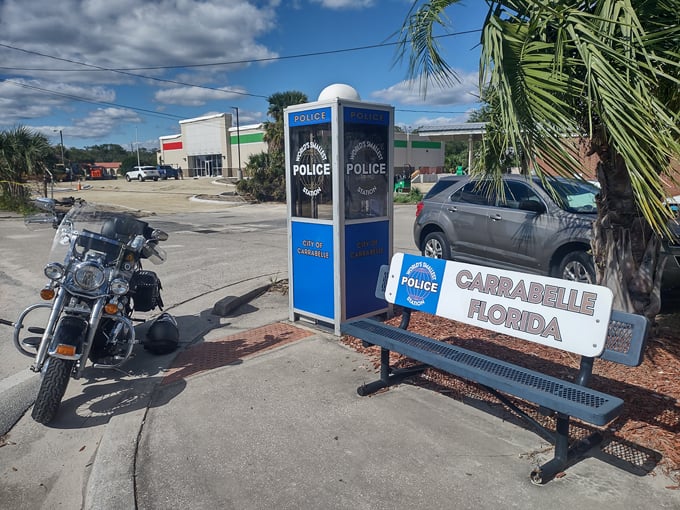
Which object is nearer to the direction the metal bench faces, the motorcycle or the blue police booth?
the motorcycle

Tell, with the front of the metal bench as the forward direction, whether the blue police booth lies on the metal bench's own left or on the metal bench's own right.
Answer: on the metal bench's own right

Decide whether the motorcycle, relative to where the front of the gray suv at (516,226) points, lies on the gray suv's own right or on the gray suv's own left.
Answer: on the gray suv's own right

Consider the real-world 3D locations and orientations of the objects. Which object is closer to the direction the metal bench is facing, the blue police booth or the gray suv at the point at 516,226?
the blue police booth

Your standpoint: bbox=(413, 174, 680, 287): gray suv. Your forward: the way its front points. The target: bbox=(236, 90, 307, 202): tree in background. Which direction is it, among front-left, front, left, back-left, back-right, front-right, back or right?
back

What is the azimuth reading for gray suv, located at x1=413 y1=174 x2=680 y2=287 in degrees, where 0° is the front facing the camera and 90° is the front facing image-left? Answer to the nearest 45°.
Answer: approximately 315°

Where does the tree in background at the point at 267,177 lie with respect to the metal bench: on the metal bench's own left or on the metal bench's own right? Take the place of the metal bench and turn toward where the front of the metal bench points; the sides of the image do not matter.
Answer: on the metal bench's own right

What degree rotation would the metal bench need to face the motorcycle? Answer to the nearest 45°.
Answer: approximately 45° to its right

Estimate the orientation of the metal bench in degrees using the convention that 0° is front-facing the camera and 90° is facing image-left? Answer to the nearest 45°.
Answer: approximately 45°

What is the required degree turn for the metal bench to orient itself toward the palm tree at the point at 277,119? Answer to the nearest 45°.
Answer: approximately 90° to its right

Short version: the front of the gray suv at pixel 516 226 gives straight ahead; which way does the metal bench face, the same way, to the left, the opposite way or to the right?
to the right

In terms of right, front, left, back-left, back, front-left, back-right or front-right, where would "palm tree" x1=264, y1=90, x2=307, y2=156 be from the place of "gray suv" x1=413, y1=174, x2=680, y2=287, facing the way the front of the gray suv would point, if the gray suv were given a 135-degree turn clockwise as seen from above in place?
front-right

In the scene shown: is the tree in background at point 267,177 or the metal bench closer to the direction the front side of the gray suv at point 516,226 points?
the metal bench
